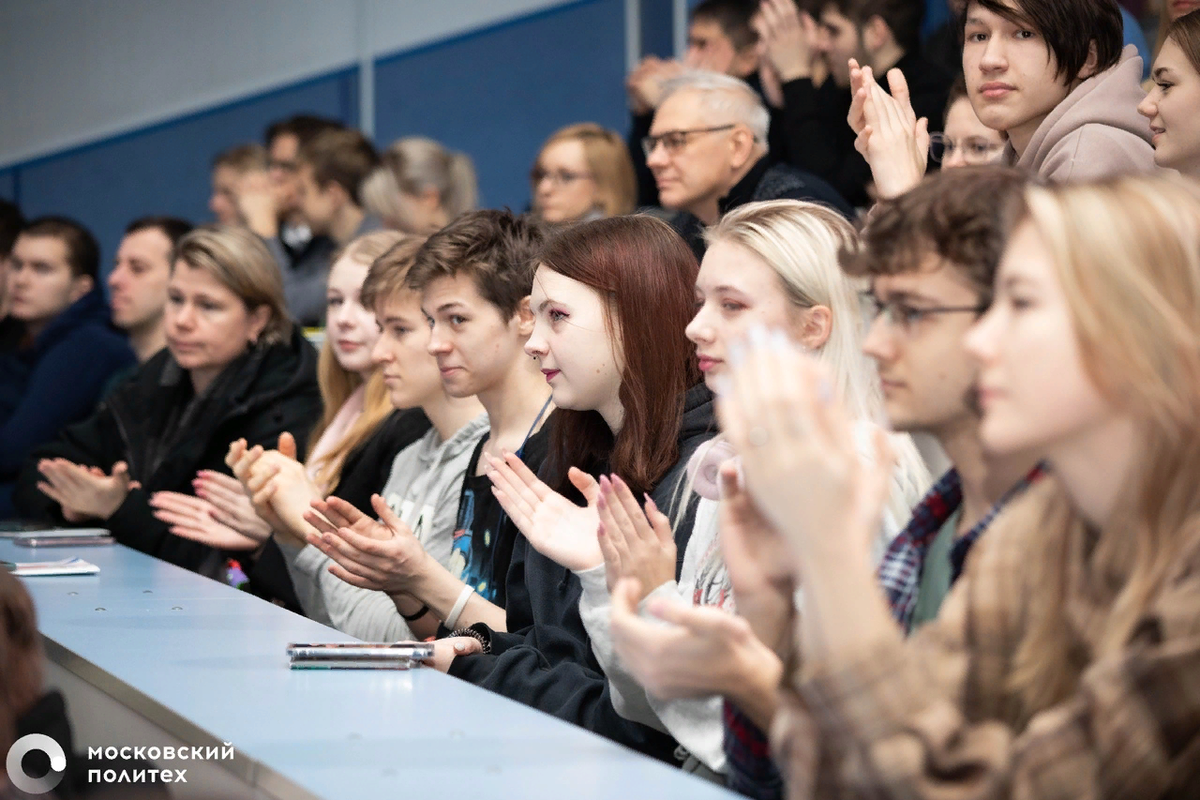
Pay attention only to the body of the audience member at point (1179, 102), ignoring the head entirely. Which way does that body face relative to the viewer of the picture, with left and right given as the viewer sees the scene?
facing to the left of the viewer

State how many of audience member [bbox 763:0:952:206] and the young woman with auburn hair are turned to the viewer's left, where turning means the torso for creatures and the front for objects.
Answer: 2

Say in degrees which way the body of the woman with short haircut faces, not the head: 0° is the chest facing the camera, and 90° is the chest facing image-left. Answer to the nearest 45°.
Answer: approximately 45°

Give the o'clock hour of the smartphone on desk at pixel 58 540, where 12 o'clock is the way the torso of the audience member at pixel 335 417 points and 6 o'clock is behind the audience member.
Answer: The smartphone on desk is roughly at 1 o'clock from the audience member.

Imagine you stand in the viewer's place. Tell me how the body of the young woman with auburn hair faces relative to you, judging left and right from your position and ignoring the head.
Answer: facing to the left of the viewer
